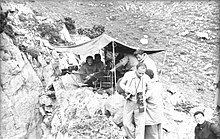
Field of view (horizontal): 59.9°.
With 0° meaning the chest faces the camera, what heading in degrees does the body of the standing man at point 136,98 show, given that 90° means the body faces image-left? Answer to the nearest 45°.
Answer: approximately 0°

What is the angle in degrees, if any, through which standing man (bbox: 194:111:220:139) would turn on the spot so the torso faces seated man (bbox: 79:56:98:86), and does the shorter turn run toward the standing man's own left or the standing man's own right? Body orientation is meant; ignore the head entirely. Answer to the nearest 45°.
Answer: approximately 90° to the standing man's own right

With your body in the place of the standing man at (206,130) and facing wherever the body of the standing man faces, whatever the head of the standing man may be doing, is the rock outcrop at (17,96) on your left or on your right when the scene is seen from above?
on your right

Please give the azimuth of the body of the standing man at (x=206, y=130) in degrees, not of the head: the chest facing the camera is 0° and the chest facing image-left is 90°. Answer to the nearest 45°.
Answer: approximately 45°

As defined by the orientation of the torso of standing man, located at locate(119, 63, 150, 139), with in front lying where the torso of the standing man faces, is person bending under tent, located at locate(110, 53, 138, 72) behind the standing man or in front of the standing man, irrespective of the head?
behind

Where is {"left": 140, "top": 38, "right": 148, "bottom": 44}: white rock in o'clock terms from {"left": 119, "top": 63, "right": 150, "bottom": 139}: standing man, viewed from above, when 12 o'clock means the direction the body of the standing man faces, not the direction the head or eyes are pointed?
The white rock is roughly at 6 o'clock from the standing man.

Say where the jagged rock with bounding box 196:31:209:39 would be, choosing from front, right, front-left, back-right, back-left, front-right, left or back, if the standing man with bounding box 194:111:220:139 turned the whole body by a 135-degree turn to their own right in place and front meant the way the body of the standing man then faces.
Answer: front

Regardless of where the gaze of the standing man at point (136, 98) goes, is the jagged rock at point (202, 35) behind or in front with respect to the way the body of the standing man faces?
behind
